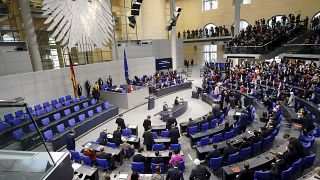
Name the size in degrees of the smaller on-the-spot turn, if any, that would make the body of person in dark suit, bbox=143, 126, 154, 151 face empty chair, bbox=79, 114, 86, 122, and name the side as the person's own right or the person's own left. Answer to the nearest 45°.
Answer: approximately 45° to the person's own left

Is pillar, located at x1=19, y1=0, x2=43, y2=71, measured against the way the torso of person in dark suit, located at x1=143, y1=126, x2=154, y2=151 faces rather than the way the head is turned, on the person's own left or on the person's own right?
on the person's own left

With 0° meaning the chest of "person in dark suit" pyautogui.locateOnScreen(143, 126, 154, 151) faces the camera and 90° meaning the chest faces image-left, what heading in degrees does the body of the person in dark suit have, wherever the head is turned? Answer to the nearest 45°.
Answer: approximately 180°

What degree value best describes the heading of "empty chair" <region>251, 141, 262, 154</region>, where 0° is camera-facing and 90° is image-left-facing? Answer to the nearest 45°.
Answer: approximately 135°

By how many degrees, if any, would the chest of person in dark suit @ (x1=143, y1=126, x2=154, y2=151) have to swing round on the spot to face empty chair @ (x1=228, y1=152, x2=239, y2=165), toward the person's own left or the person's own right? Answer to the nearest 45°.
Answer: approximately 135° to the person's own right

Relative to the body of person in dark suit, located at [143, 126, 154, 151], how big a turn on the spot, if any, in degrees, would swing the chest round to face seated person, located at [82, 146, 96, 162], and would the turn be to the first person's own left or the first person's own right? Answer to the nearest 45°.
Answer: approximately 90° to the first person's own left

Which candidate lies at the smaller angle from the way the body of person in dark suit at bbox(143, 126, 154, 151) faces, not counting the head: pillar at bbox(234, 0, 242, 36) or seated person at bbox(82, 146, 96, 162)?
the pillar

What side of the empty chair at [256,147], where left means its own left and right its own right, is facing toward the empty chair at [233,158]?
left

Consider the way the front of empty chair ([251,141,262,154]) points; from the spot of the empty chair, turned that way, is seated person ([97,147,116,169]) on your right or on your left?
on your left

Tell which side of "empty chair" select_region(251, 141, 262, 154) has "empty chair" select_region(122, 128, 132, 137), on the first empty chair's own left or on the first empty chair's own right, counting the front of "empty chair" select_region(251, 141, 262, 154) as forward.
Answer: on the first empty chair's own left
